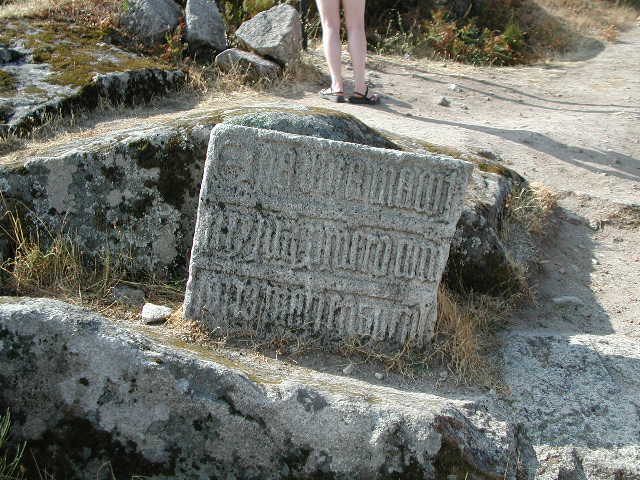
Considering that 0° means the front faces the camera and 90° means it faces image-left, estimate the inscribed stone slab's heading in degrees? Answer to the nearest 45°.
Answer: approximately 0°

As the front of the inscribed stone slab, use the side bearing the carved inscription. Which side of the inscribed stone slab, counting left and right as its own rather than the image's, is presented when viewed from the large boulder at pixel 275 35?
back

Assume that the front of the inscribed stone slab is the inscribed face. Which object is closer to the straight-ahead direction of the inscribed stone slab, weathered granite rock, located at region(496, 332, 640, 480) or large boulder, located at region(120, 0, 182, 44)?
the weathered granite rock

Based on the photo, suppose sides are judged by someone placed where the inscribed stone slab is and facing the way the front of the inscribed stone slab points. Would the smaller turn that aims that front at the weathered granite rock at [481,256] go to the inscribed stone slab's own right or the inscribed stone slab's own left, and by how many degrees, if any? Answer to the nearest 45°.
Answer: approximately 135° to the inscribed stone slab's own left

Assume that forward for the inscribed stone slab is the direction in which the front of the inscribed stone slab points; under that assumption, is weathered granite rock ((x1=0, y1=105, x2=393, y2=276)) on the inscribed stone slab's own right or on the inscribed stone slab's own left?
on the inscribed stone slab's own right

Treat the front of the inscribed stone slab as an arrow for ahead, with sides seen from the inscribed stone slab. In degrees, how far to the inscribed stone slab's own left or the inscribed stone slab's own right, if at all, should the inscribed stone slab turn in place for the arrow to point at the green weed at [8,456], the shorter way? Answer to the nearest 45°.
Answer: approximately 45° to the inscribed stone slab's own right

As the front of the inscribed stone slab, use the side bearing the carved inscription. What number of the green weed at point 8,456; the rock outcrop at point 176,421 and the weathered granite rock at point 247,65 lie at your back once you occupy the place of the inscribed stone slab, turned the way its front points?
1

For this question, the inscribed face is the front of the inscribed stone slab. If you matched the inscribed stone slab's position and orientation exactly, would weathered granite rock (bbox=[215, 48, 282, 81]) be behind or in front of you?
behind

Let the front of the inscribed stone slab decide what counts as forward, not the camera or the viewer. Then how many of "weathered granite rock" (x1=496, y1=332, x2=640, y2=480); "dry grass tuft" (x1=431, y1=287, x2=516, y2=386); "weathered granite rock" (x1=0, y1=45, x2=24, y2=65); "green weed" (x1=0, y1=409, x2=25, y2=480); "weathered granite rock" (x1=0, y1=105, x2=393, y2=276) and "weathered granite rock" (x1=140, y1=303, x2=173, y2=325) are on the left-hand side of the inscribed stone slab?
2

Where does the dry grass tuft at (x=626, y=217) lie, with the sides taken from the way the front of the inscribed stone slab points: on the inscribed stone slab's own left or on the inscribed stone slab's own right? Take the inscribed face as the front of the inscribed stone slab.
on the inscribed stone slab's own left

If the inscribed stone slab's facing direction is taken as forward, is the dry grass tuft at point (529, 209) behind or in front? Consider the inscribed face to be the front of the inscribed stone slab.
behind

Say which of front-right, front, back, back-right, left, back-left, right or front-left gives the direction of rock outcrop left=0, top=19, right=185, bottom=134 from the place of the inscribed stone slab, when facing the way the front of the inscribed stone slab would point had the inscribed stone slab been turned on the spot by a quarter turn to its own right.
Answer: front-right

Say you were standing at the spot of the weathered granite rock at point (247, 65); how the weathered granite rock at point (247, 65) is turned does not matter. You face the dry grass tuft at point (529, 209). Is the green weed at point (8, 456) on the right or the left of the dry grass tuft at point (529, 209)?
right

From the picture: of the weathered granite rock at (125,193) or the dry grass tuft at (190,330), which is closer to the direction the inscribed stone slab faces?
the dry grass tuft

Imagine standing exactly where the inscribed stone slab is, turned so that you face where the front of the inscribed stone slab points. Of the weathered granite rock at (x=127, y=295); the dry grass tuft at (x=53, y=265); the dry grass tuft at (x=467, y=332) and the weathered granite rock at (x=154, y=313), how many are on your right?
3

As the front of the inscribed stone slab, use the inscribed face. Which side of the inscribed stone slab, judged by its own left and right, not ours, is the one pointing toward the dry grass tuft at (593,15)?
back

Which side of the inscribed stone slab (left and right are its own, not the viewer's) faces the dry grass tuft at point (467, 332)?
left

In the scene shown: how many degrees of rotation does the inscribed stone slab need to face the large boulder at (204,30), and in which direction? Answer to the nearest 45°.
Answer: approximately 180°

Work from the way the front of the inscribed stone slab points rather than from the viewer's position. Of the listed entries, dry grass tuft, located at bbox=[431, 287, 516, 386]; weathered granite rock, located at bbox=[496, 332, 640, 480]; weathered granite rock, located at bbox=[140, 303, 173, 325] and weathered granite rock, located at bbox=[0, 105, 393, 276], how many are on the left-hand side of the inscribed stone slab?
2

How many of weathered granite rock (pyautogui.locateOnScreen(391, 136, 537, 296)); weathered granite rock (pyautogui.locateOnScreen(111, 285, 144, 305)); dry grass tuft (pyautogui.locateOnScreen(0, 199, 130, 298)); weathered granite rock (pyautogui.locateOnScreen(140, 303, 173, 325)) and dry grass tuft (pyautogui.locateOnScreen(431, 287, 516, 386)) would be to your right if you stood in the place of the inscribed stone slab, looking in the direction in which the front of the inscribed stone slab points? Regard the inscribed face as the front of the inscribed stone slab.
3

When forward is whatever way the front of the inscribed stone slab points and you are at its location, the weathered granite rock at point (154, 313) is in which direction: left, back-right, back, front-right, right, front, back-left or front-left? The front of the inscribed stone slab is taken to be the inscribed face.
right
